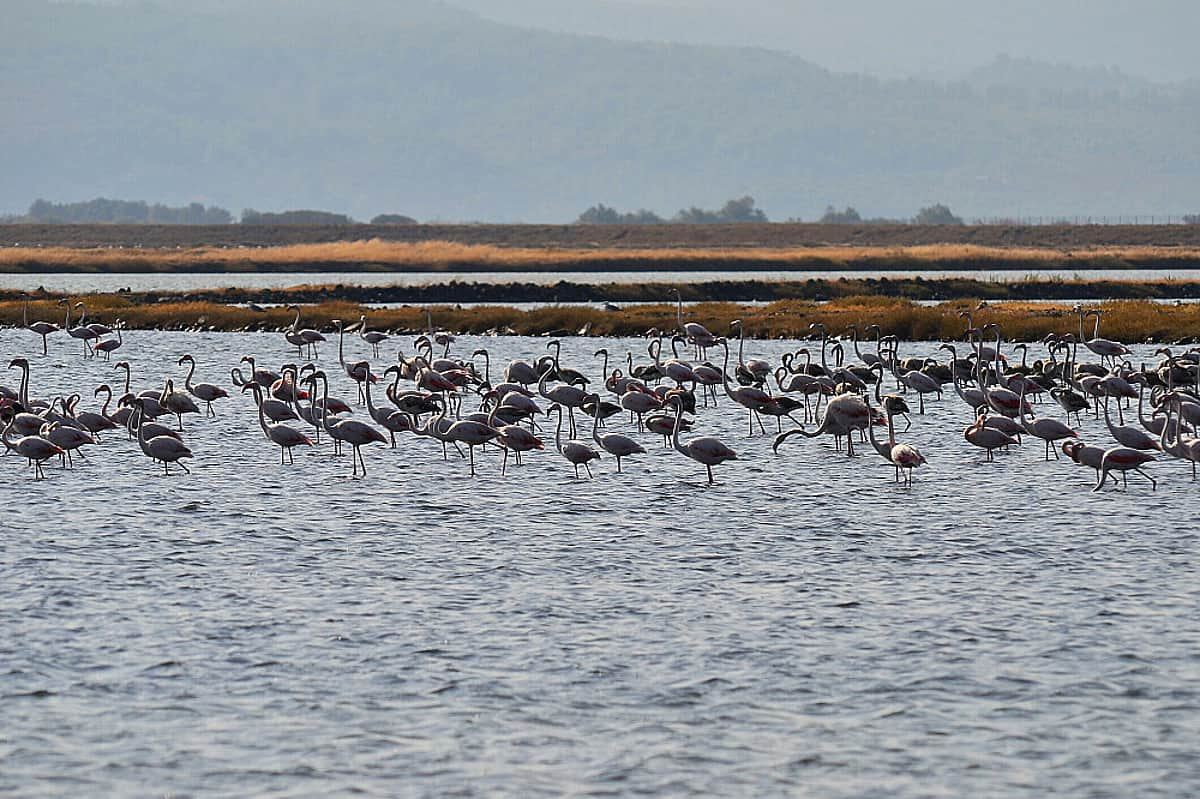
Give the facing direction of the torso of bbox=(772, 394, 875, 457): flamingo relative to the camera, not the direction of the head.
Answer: to the viewer's left

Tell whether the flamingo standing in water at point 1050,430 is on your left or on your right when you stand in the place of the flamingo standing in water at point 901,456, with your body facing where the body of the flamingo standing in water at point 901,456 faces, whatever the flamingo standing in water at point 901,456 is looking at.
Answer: on your right

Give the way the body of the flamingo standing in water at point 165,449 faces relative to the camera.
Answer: to the viewer's left

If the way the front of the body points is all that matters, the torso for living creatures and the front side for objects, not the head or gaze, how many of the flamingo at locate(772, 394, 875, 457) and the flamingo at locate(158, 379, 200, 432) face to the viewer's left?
2

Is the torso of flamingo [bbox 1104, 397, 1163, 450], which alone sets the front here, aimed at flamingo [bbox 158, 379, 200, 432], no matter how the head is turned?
yes

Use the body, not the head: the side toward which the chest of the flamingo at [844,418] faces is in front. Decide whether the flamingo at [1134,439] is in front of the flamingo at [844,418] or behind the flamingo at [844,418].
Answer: behind

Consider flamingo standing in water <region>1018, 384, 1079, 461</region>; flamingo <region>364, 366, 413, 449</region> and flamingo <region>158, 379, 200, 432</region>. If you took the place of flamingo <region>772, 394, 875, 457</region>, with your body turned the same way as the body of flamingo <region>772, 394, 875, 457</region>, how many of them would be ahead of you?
2

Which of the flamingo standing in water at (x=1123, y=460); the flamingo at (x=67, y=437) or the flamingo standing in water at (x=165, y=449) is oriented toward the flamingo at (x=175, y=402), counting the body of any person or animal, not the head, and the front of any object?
the flamingo standing in water at (x=1123, y=460)

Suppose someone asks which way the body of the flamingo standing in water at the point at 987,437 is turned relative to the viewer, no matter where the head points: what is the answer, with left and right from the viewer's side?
facing to the left of the viewer

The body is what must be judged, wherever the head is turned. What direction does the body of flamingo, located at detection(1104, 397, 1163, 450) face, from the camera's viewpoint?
to the viewer's left

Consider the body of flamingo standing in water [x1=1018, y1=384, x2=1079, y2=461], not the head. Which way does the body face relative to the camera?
to the viewer's left

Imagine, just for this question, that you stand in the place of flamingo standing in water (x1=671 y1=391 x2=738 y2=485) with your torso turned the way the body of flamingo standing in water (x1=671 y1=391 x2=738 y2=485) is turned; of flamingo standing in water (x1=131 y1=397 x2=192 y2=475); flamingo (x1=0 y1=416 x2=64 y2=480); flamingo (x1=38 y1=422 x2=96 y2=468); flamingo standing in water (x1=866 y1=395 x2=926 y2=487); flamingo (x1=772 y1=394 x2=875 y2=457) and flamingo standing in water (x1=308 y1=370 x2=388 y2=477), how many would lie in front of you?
4

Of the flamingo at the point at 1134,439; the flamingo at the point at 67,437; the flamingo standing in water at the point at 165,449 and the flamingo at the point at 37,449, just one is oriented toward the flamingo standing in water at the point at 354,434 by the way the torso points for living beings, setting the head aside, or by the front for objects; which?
the flamingo at the point at 1134,439

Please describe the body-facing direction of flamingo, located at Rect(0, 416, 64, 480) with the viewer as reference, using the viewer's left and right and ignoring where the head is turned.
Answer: facing to the left of the viewer
